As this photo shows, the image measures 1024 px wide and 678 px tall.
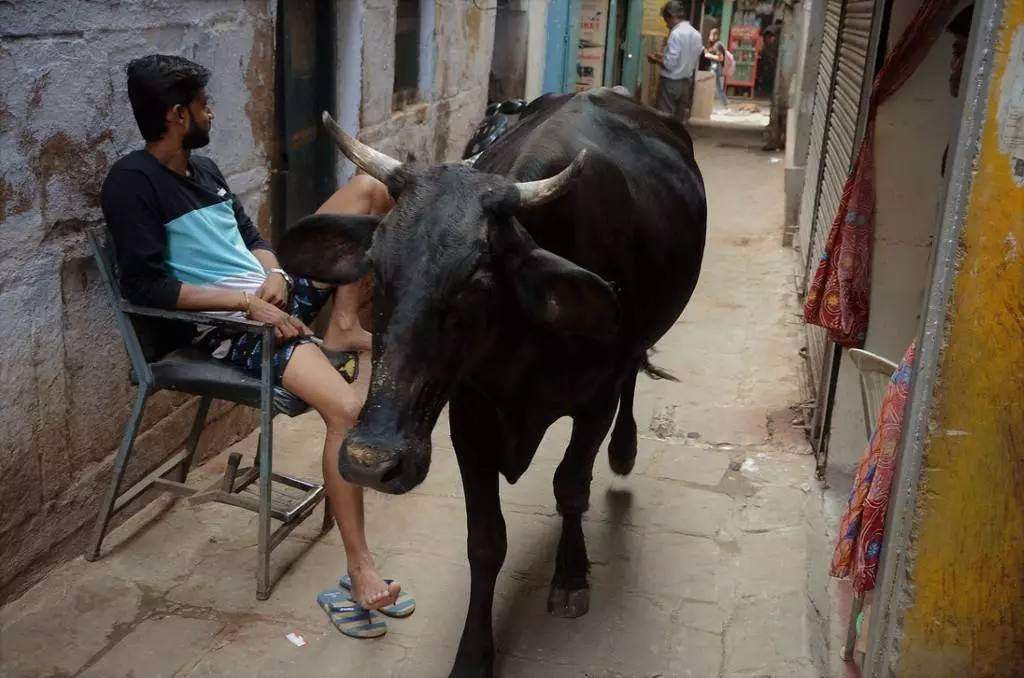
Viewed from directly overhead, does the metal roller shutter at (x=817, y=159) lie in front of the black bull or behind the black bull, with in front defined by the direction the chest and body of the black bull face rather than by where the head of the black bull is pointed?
behind

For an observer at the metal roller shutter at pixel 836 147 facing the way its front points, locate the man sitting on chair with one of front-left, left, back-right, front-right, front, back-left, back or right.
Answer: front-left

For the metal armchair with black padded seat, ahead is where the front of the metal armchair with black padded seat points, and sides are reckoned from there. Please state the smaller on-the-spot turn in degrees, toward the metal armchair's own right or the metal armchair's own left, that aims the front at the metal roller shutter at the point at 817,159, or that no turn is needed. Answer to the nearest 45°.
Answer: approximately 90° to the metal armchair's own left

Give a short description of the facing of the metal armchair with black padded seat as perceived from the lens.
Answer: facing the viewer and to the right of the viewer

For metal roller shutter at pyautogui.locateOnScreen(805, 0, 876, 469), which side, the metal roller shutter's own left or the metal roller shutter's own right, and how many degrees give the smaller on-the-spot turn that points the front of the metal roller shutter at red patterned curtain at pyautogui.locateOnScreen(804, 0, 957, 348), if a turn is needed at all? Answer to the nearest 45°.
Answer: approximately 90° to the metal roller shutter's own left

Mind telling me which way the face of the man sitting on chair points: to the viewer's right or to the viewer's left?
to the viewer's right

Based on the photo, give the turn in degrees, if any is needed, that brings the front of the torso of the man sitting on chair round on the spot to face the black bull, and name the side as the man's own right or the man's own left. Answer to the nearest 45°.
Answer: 0° — they already face it

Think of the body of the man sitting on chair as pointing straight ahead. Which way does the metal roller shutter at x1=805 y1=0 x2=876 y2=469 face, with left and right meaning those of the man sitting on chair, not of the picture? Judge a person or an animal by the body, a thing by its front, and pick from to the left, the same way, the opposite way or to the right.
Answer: the opposite way

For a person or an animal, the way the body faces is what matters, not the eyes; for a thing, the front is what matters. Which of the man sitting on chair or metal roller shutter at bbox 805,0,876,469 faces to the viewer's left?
the metal roller shutter

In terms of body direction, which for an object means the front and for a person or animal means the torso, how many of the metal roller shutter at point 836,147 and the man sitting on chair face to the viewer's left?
1

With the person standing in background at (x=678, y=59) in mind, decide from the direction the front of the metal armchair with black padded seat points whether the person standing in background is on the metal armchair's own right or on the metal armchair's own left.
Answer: on the metal armchair's own left

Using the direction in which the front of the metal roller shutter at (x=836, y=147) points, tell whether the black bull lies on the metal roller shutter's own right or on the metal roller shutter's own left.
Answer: on the metal roller shutter's own left

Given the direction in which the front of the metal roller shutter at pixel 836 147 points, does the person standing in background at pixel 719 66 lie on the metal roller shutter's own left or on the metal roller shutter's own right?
on the metal roller shutter's own right

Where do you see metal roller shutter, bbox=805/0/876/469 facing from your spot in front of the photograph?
facing to the left of the viewer

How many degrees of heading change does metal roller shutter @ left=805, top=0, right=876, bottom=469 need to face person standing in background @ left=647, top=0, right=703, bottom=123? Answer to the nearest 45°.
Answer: approximately 90° to its right

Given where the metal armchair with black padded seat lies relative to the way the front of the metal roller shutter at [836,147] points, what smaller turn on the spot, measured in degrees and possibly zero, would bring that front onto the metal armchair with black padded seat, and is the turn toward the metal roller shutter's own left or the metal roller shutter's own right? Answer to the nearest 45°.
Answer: approximately 45° to the metal roller shutter's own left

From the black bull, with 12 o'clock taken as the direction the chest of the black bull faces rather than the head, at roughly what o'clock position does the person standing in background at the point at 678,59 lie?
The person standing in background is roughly at 5 o'clock from the black bull.

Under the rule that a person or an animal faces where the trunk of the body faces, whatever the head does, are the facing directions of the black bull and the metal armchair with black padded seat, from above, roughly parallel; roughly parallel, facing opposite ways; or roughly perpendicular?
roughly perpendicular

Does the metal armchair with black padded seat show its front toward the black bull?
yes
